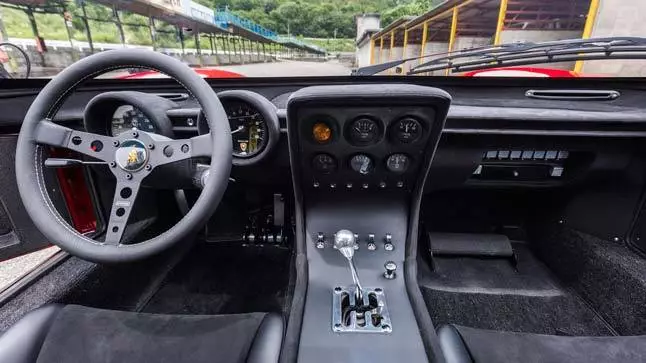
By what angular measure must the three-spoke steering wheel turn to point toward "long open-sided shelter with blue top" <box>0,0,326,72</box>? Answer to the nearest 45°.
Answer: approximately 180°

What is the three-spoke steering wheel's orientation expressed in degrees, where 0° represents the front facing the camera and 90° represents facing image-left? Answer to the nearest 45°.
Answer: approximately 0°
